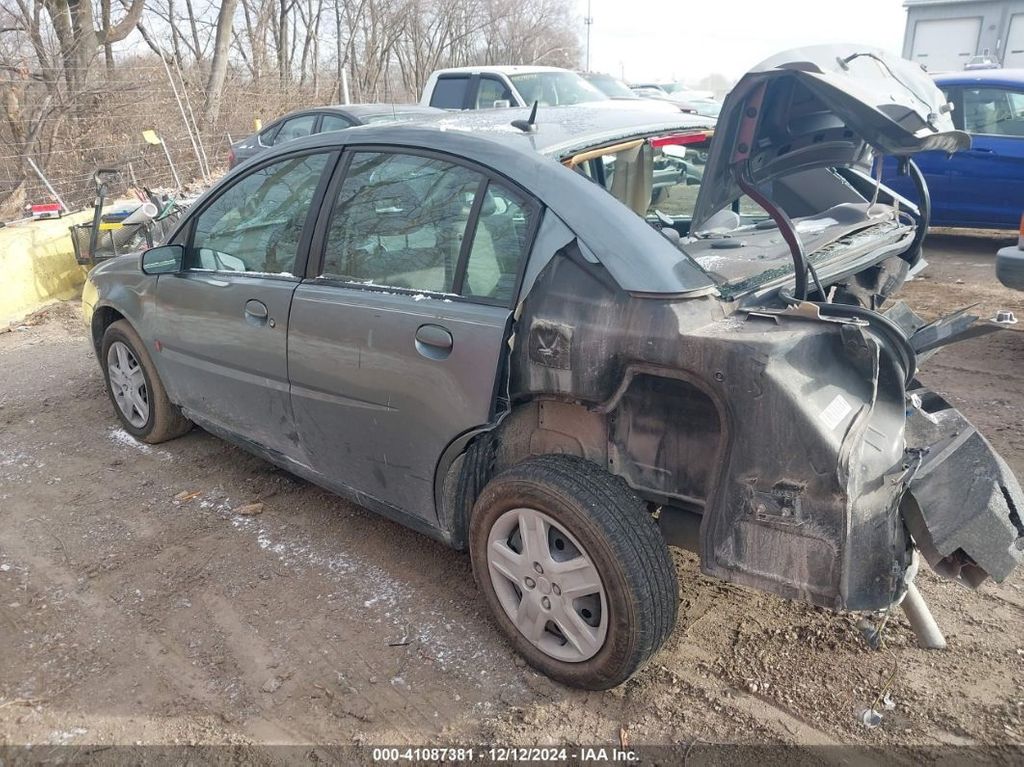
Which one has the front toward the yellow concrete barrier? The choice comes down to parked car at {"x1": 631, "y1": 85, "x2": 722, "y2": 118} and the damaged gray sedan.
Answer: the damaged gray sedan

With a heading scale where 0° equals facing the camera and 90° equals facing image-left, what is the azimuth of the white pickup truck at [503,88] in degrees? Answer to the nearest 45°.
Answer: approximately 315°

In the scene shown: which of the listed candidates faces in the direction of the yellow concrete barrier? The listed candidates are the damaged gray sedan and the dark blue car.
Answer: the damaged gray sedan

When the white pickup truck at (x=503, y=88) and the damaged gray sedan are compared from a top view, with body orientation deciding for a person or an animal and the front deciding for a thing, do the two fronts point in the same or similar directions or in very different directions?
very different directions
